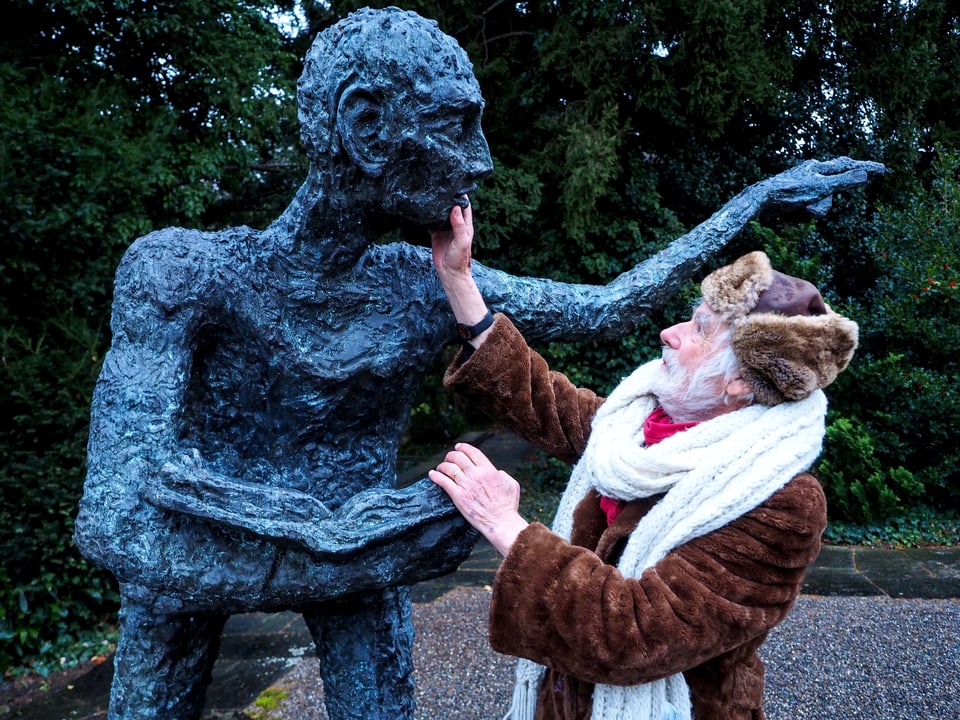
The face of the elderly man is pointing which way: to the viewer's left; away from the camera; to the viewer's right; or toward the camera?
to the viewer's left

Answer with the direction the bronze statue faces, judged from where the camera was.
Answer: facing the viewer and to the right of the viewer
